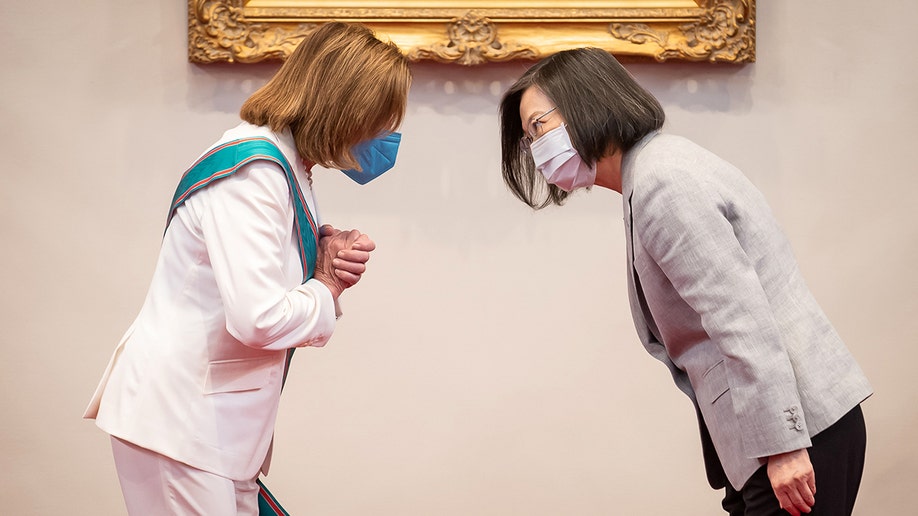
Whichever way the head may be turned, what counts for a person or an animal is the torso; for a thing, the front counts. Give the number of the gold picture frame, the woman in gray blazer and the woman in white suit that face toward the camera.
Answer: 1

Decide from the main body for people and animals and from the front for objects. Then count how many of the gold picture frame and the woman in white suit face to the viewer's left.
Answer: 0

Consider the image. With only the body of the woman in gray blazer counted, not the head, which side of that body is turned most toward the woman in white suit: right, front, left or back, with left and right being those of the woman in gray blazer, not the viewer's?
front

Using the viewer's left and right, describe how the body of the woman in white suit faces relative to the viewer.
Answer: facing to the right of the viewer

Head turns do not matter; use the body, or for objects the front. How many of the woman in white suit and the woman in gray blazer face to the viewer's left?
1

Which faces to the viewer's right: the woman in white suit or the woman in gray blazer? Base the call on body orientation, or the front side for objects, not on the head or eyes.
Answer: the woman in white suit

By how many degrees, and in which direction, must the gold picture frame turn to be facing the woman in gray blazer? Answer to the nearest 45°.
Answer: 0° — it already faces them

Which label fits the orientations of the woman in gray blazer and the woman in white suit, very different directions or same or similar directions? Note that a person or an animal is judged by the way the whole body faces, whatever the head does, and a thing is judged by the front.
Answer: very different directions

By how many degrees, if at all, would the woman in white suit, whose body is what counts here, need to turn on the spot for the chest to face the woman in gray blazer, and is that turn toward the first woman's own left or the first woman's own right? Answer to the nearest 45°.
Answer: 0° — they already face them

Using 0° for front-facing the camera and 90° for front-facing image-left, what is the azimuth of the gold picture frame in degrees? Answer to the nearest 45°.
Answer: approximately 0°

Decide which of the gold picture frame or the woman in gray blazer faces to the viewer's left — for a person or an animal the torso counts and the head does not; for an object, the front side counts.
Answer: the woman in gray blazer

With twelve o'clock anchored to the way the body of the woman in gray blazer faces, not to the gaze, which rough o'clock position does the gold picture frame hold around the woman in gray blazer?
The gold picture frame is roughly at 2 o'clock from the woman in gray blazer.

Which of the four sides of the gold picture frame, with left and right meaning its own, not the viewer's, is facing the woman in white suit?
front

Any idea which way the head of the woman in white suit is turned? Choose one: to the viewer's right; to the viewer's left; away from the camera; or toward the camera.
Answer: to the viewer's right

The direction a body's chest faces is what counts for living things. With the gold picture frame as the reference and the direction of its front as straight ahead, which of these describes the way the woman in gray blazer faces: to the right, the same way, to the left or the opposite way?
to the right

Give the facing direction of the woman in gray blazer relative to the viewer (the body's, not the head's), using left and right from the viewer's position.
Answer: facing to the left of the viewer
